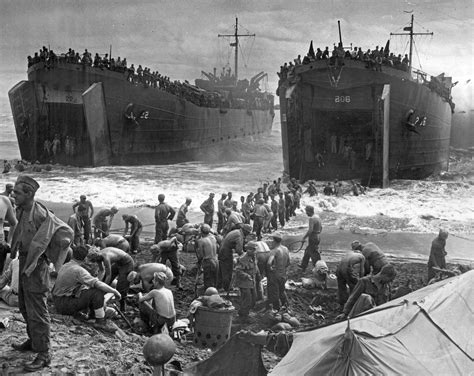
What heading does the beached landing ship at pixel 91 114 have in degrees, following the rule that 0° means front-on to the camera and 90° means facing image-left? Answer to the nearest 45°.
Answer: approximately 45°

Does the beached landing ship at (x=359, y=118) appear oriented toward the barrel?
yes

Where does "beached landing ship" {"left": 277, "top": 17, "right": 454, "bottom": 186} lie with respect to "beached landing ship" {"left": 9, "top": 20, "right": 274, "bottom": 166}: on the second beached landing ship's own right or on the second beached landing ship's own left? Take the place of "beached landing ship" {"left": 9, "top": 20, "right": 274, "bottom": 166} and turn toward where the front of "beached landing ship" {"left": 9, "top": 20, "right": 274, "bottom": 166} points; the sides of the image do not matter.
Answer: on the second beached landing ship's own left

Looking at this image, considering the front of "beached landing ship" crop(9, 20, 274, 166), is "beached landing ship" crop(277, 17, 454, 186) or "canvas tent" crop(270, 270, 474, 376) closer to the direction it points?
the canvas tent

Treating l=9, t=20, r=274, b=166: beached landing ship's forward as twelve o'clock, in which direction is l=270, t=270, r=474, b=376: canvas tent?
The canvas tent is roughly at 10 o'clock from the beached landing ship.

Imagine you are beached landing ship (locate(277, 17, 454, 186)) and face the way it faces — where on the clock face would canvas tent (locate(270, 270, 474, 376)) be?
The canvas tent is roughly at 12 o'clock from the beached landing ship.

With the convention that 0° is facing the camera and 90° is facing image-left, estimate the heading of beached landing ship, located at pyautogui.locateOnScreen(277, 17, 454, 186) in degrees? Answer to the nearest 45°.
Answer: approximately 0°

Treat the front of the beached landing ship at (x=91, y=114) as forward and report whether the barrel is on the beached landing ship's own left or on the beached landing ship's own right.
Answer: on the beached landing ship's own left
